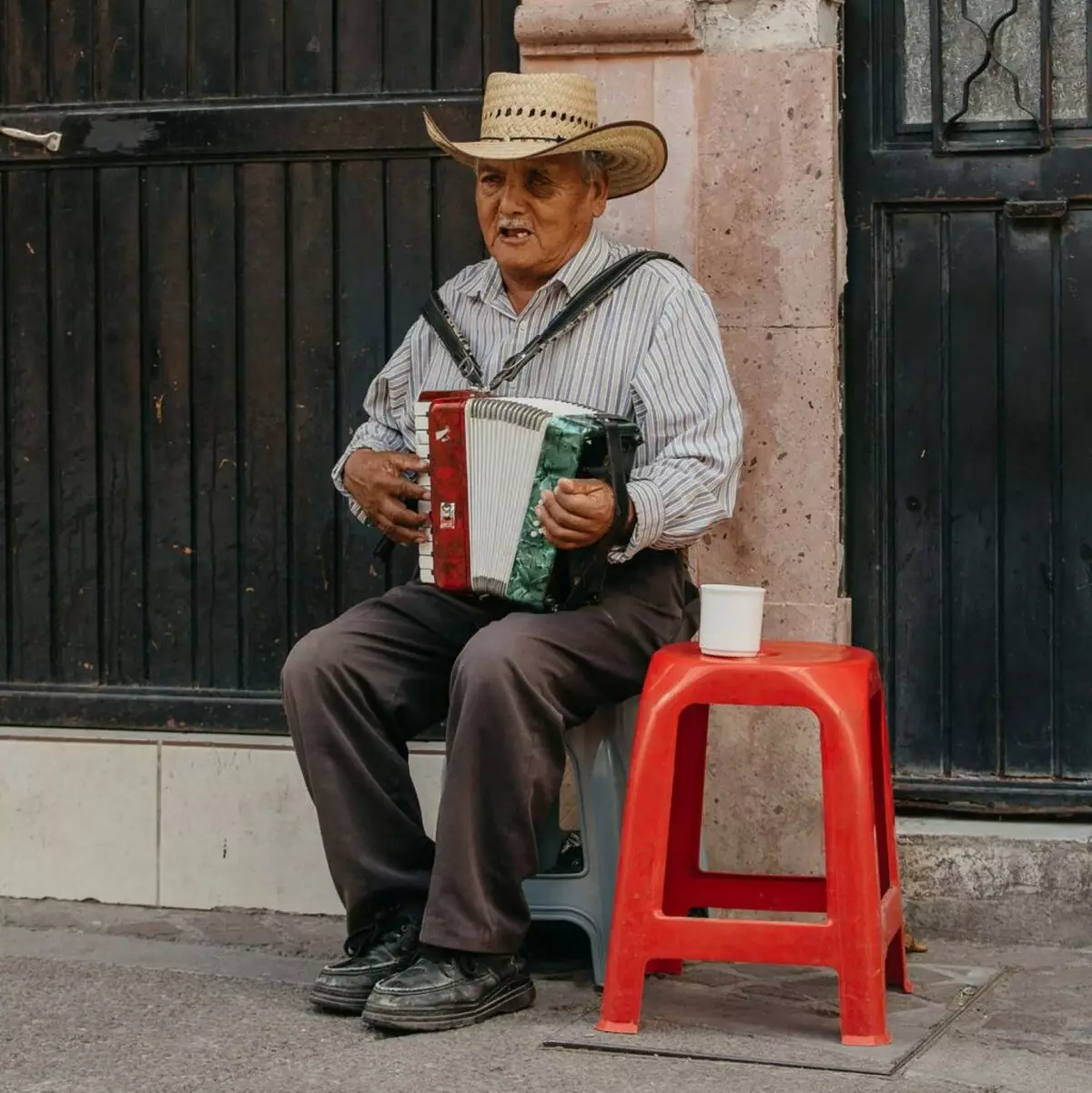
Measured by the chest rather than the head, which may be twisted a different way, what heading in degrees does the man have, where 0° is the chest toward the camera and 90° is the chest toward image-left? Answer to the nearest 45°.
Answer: approximately 45°

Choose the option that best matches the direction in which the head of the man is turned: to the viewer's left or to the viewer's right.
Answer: to the viewer's left

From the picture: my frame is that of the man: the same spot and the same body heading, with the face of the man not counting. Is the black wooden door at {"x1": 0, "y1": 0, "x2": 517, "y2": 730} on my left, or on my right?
on my right

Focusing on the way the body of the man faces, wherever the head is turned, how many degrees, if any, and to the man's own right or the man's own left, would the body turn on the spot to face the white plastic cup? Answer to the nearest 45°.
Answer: approximately 90° to the man's own left
